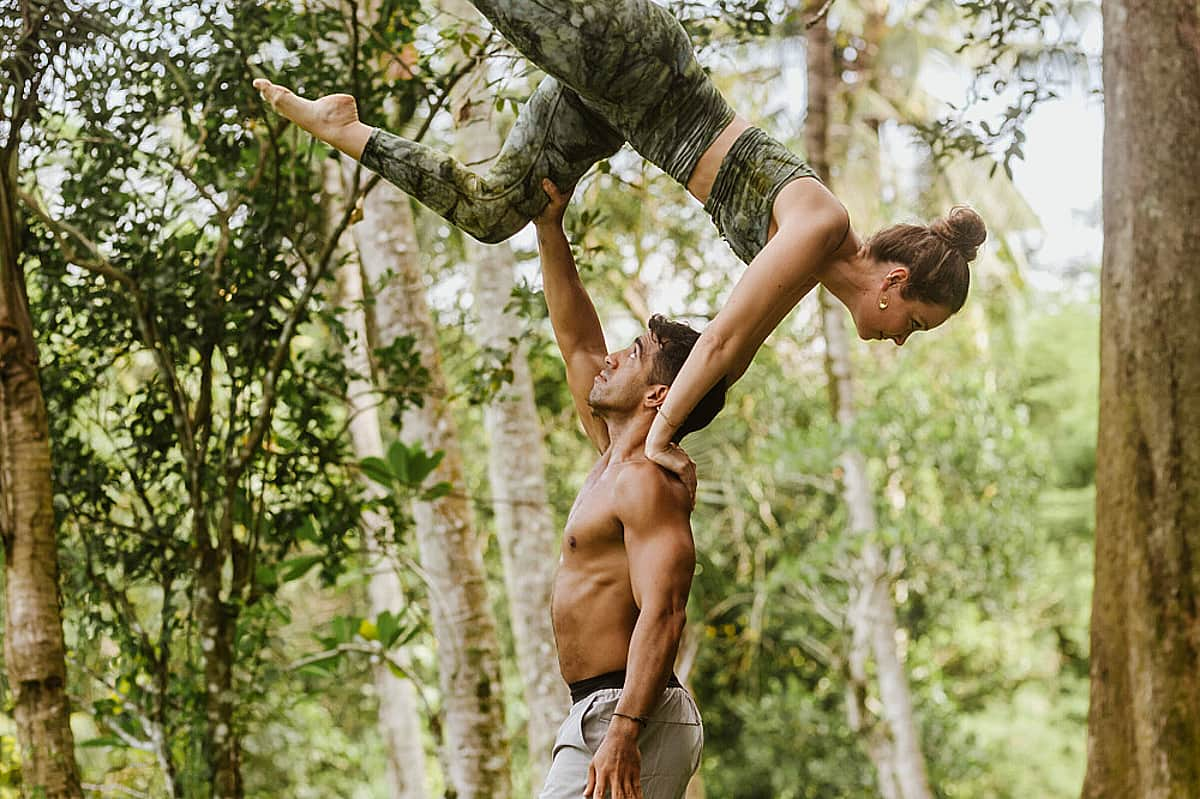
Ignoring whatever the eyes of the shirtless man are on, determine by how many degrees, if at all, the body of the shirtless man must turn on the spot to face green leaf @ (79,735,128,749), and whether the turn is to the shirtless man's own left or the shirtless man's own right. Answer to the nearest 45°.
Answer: approximately 45° to the shirtless man's own right

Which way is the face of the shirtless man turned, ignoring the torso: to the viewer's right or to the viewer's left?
to the viewer's left

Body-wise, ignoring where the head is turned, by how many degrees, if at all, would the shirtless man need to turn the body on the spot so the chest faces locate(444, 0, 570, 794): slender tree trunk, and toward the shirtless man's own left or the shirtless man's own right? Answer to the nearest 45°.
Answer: approximately 90° to the shirtless man's own right

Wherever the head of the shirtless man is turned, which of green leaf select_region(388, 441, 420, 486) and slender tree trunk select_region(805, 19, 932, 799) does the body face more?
the green leaf

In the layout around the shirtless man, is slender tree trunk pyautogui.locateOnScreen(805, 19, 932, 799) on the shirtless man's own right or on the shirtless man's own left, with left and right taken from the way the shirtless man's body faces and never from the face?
on the shirtless man's own right

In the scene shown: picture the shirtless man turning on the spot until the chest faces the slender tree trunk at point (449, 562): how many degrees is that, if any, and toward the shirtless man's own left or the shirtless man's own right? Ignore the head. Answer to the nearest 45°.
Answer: approximately 90° to the shirtless man's own right

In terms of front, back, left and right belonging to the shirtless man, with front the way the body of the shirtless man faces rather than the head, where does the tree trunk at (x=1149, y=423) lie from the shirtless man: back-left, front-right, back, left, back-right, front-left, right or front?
back-right

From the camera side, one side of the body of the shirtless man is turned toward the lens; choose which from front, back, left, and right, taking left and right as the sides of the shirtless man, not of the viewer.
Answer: left

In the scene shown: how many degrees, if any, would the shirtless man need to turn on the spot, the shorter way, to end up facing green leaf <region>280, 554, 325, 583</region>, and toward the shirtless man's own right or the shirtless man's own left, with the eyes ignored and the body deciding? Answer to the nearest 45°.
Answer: approximately 45° to the shirtless man's own right
